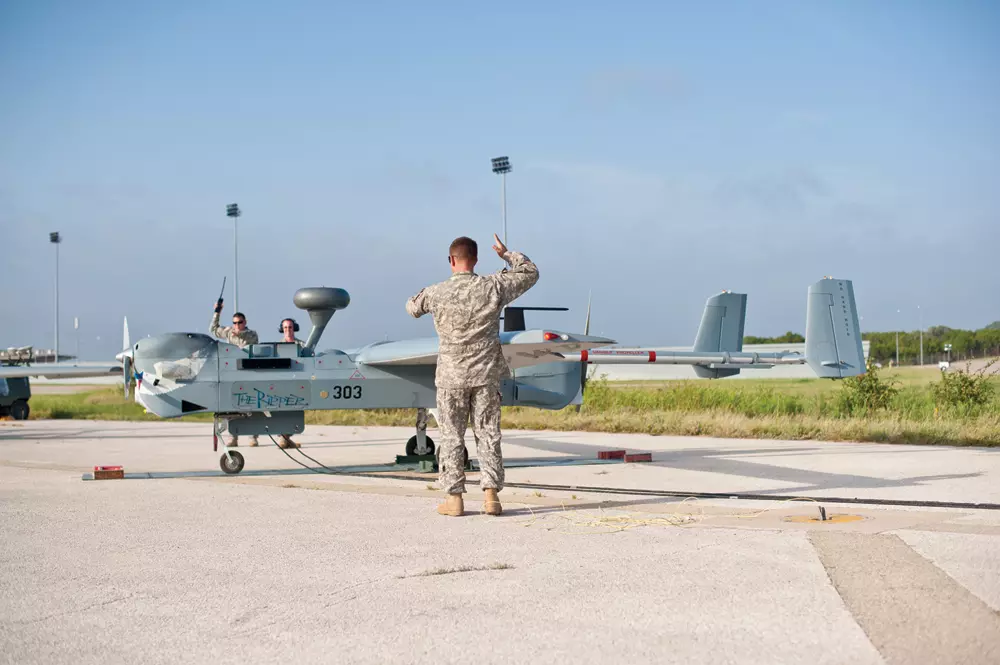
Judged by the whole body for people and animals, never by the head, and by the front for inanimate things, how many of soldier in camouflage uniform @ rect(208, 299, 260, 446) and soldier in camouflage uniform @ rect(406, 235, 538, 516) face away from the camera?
1

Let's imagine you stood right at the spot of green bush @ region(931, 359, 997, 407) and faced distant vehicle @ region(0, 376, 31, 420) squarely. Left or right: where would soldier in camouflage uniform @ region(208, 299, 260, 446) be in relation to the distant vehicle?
left

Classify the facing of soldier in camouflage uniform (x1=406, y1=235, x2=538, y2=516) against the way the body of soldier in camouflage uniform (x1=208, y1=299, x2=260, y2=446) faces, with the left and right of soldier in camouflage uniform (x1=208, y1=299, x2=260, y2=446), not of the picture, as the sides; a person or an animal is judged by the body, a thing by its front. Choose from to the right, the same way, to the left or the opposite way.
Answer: the opposite way

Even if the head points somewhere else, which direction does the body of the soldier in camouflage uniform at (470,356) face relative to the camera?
away from the camera

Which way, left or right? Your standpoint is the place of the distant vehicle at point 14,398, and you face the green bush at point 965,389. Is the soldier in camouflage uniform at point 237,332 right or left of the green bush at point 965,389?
right

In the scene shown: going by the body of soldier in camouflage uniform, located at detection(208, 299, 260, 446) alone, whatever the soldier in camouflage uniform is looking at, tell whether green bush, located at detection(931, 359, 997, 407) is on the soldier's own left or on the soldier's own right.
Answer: on the soldier's own left

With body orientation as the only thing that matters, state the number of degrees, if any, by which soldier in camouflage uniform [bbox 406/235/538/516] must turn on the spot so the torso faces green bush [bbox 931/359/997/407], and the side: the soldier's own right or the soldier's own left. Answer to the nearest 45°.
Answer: approximately 45° to the soldier's own right

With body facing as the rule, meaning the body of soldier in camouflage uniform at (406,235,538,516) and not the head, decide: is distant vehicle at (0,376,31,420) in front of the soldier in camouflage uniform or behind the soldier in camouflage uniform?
in front

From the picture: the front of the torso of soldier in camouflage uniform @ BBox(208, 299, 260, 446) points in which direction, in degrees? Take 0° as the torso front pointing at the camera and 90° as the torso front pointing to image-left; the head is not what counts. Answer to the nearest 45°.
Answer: approximately 0°

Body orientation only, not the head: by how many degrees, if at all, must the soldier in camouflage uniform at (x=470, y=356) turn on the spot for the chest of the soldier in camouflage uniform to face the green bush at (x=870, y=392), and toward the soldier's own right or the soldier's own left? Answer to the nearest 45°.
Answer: approximately 45° to the soldier's own right

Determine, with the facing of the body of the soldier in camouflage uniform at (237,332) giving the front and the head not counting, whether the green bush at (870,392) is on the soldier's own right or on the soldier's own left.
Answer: on the soldier's own left
